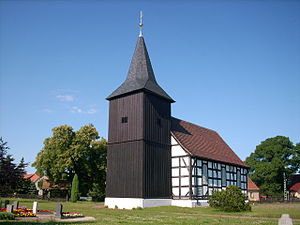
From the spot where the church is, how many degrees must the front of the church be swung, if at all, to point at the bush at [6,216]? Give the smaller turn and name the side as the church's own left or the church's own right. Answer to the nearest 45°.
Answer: approximately 45° to the church's own left

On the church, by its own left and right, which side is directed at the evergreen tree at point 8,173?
front

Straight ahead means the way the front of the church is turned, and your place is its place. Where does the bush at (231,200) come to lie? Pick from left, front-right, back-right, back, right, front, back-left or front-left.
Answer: left

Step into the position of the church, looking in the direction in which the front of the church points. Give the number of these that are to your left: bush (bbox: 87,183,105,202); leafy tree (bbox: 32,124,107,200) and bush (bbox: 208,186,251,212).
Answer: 1

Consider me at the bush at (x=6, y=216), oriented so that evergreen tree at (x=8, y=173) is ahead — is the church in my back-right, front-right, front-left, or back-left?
front-right

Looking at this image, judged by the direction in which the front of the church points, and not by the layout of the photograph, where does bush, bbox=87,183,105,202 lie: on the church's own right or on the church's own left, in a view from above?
on the church's own right

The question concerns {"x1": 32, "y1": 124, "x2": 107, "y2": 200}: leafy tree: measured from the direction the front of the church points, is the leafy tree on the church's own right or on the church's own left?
on the church's own right
